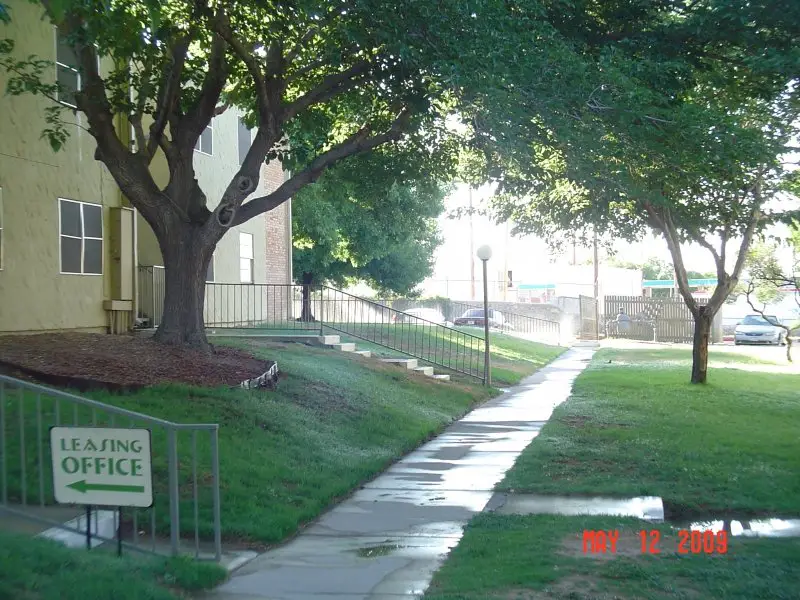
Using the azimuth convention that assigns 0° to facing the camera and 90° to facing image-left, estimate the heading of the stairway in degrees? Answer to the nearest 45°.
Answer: approximately 270°

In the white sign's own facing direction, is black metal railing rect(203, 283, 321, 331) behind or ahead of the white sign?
behind

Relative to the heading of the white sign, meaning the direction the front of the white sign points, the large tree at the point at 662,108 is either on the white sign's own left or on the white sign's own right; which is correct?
on the white sign's own left

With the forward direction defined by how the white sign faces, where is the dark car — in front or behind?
behind

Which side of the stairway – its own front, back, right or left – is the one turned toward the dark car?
left

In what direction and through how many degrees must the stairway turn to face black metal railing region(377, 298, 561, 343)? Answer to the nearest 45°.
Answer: approximately 90° to its left

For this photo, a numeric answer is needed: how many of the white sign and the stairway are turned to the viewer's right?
1

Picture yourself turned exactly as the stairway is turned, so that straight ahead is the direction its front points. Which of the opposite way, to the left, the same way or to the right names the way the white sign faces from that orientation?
to the right

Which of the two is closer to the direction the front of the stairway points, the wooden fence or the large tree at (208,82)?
the wooden fence

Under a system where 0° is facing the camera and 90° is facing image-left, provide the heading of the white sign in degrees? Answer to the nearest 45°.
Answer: approximately 0°
